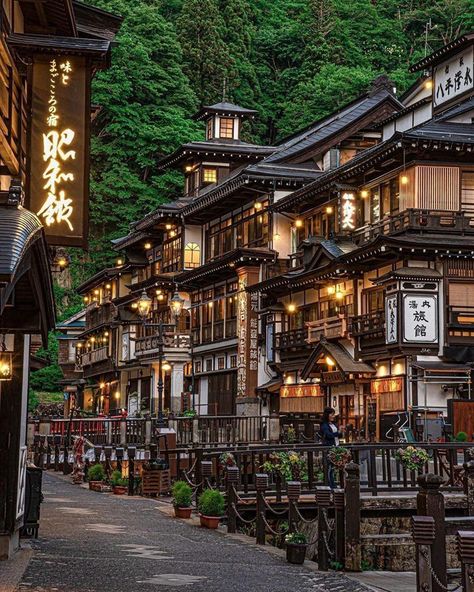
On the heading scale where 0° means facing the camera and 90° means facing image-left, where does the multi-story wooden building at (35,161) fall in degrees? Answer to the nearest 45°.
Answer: approximately 270°

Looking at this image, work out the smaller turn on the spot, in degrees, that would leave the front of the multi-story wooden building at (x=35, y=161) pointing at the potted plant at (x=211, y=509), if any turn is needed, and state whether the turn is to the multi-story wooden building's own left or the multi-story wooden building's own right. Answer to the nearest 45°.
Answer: approximately 45° to the multi-story wooden building's own left

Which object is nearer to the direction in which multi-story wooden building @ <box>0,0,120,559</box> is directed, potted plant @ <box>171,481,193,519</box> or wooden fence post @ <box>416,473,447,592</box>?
the wooden fence post

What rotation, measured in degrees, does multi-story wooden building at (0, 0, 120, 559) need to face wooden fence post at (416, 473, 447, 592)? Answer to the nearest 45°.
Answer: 0° — it already faces it

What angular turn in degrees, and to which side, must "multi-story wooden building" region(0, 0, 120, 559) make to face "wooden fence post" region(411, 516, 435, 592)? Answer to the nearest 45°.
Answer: approximately 45° to its right
